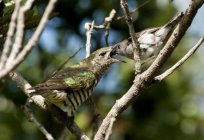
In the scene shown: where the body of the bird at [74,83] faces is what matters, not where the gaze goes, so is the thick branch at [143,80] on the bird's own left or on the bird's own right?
on the bird's own right

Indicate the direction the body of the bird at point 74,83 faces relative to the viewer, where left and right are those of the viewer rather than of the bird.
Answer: facing to the right of the viewer
